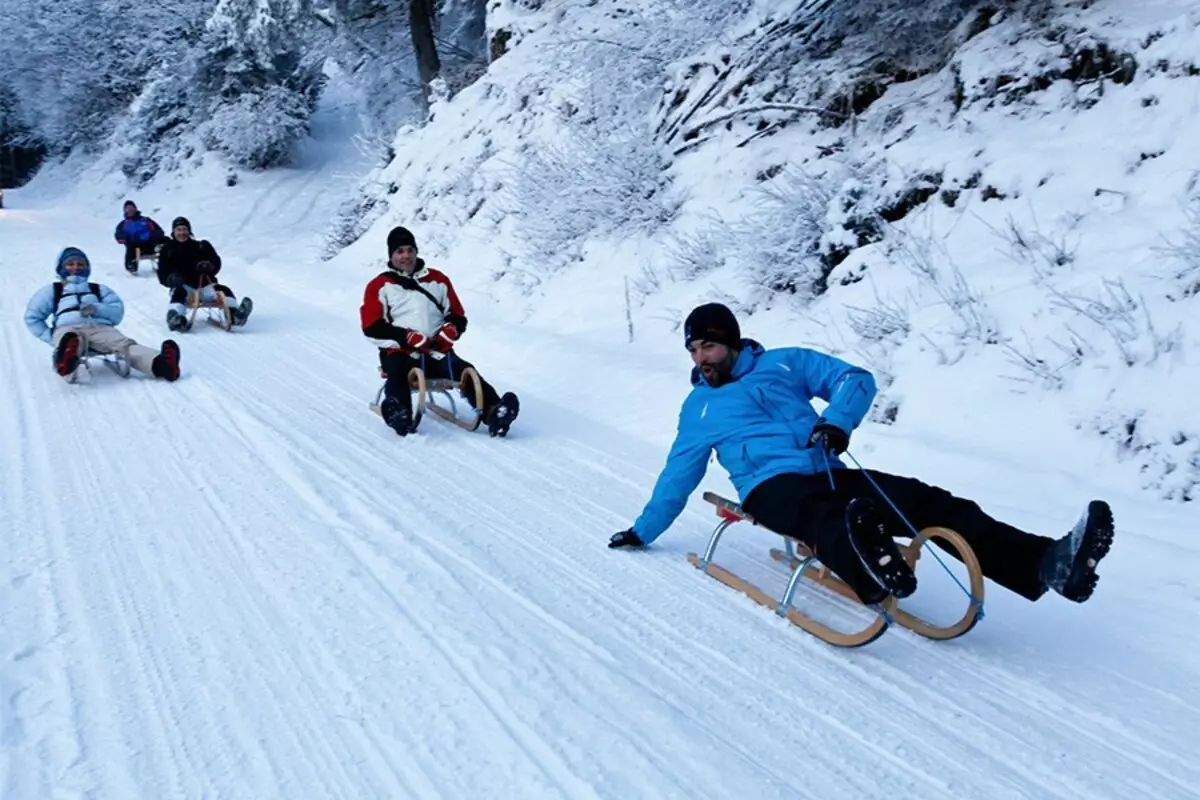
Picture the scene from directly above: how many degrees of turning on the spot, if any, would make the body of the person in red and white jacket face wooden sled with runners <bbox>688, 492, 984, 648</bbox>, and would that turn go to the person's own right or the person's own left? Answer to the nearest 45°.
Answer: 0° — they already face it

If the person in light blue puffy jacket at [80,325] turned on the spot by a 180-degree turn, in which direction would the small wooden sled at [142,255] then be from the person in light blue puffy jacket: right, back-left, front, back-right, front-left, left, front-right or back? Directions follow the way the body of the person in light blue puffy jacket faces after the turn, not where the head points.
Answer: front

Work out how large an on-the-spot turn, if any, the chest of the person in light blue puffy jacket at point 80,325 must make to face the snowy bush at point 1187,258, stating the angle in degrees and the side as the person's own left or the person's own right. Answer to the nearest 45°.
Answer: approximately 45° to the person's own left

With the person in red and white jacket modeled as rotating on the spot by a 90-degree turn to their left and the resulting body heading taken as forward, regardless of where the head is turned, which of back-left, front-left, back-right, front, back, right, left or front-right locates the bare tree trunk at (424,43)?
front-left

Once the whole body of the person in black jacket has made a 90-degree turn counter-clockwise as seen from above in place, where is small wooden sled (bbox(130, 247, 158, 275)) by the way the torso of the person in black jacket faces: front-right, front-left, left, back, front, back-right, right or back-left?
left

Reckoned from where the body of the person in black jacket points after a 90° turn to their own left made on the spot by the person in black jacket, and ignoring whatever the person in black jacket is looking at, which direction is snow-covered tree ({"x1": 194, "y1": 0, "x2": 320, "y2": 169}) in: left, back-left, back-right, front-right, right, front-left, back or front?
left

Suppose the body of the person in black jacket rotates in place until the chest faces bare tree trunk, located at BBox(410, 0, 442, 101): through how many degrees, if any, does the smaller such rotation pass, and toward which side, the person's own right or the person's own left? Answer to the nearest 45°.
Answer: approximately 135° to the person's own left

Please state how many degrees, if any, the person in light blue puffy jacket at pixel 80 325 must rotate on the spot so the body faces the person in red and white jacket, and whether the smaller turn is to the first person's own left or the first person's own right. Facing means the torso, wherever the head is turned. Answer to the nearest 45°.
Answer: approximately 45° to the first person's own left

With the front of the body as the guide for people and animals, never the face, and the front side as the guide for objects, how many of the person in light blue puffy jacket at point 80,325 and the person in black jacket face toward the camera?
2

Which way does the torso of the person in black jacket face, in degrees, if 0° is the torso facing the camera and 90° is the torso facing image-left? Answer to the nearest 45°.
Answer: approximately 0°

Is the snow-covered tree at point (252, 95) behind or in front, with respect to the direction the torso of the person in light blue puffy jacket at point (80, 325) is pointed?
behind

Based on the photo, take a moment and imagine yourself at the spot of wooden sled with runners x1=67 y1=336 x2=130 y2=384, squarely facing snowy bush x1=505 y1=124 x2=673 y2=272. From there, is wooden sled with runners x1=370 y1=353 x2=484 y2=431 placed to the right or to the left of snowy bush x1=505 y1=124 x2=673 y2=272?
right
